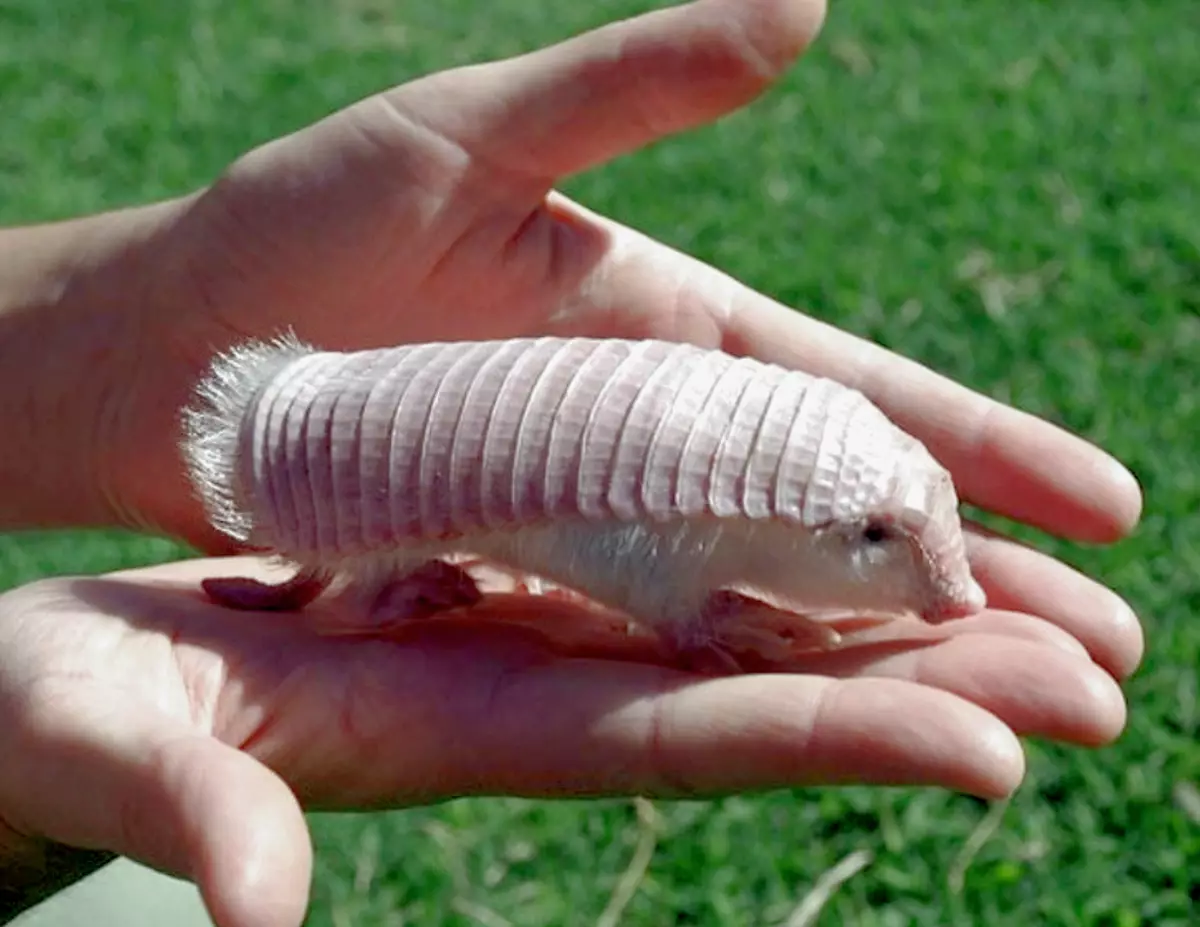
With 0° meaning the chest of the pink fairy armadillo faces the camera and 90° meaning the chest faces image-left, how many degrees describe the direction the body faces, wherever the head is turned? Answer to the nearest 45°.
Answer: approximately 270°
